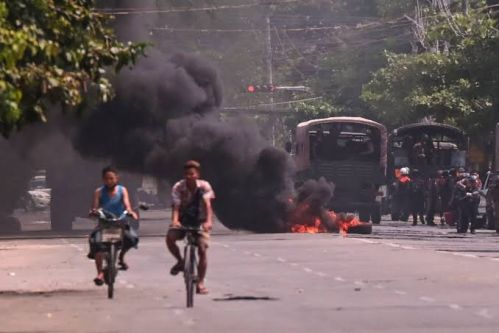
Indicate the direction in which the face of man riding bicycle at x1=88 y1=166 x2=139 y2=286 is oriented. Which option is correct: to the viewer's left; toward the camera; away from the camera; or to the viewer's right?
toward the camera

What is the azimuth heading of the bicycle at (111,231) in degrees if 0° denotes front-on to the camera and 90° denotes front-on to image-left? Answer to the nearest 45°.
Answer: approximately 0°

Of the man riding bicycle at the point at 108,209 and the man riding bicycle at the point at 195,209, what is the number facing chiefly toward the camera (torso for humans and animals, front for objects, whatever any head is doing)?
2

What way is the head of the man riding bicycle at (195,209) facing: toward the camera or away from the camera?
toward the camera

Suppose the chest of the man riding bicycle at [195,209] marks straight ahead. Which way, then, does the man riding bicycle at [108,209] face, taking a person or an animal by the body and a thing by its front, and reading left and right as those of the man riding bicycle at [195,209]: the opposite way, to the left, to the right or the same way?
the same way

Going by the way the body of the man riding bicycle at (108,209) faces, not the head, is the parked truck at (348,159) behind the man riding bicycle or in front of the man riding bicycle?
behind

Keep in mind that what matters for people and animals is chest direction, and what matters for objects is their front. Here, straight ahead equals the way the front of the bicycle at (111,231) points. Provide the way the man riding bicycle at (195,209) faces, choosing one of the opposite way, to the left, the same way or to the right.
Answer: the same way

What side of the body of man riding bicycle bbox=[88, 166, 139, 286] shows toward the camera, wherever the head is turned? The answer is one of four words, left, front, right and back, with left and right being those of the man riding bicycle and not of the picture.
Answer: front

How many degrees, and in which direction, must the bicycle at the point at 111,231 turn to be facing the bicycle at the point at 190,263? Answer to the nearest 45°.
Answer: approximately 45° to its left
